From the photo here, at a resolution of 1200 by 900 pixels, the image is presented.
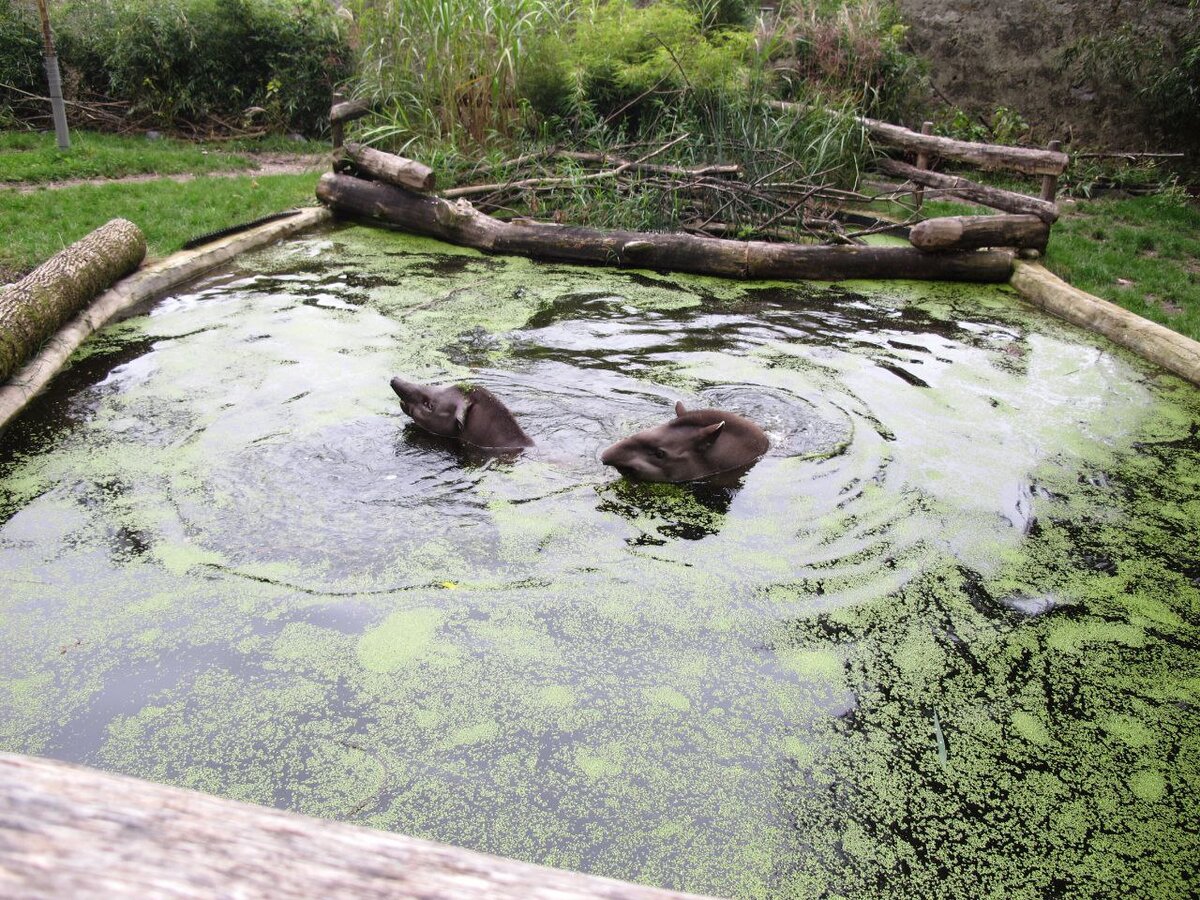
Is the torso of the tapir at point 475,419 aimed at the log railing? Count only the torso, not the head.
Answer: no

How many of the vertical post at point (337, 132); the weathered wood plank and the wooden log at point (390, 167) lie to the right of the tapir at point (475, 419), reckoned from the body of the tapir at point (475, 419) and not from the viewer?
2

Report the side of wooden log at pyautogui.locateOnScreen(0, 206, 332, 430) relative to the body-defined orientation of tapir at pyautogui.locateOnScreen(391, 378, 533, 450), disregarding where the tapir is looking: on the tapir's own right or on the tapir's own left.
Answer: on the tapir's own right

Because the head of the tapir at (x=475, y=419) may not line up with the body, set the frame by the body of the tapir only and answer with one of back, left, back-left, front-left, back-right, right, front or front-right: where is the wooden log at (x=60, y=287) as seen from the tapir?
front-right

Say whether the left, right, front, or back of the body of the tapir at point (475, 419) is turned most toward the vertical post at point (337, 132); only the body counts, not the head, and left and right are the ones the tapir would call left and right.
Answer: right

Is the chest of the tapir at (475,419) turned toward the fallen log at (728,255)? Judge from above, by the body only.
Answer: no

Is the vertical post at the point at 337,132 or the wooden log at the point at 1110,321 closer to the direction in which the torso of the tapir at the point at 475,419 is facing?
the vertical post

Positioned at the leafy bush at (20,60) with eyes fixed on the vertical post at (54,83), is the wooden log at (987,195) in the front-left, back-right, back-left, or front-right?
front-left

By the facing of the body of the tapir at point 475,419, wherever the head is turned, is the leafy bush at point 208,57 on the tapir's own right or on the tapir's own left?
on the tapir's own right

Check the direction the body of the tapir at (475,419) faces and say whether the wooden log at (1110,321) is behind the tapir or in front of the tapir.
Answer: behind

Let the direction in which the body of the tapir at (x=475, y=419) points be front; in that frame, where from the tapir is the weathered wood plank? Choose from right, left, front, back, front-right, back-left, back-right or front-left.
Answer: left

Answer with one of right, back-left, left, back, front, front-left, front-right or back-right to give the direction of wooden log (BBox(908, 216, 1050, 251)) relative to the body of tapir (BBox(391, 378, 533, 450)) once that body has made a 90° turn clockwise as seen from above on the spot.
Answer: front-right

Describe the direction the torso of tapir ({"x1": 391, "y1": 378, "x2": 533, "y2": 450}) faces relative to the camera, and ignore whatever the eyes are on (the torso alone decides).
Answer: to the viewer's left

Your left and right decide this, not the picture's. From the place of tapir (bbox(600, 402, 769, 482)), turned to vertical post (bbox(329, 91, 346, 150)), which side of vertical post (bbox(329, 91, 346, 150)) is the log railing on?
right

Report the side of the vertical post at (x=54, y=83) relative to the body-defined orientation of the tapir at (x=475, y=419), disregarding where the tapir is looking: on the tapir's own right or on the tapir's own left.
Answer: on the tapir's own right

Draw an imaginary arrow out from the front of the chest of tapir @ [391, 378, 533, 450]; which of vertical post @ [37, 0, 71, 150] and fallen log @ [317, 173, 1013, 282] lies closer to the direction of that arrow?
the vertical post

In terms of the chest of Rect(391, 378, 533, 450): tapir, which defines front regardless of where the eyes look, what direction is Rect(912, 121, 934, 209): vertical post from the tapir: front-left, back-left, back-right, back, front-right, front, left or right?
back-right

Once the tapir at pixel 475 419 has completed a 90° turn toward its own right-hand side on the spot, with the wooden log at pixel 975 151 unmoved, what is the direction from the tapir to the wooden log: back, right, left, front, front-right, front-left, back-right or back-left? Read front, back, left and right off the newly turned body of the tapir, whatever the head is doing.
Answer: front-right
